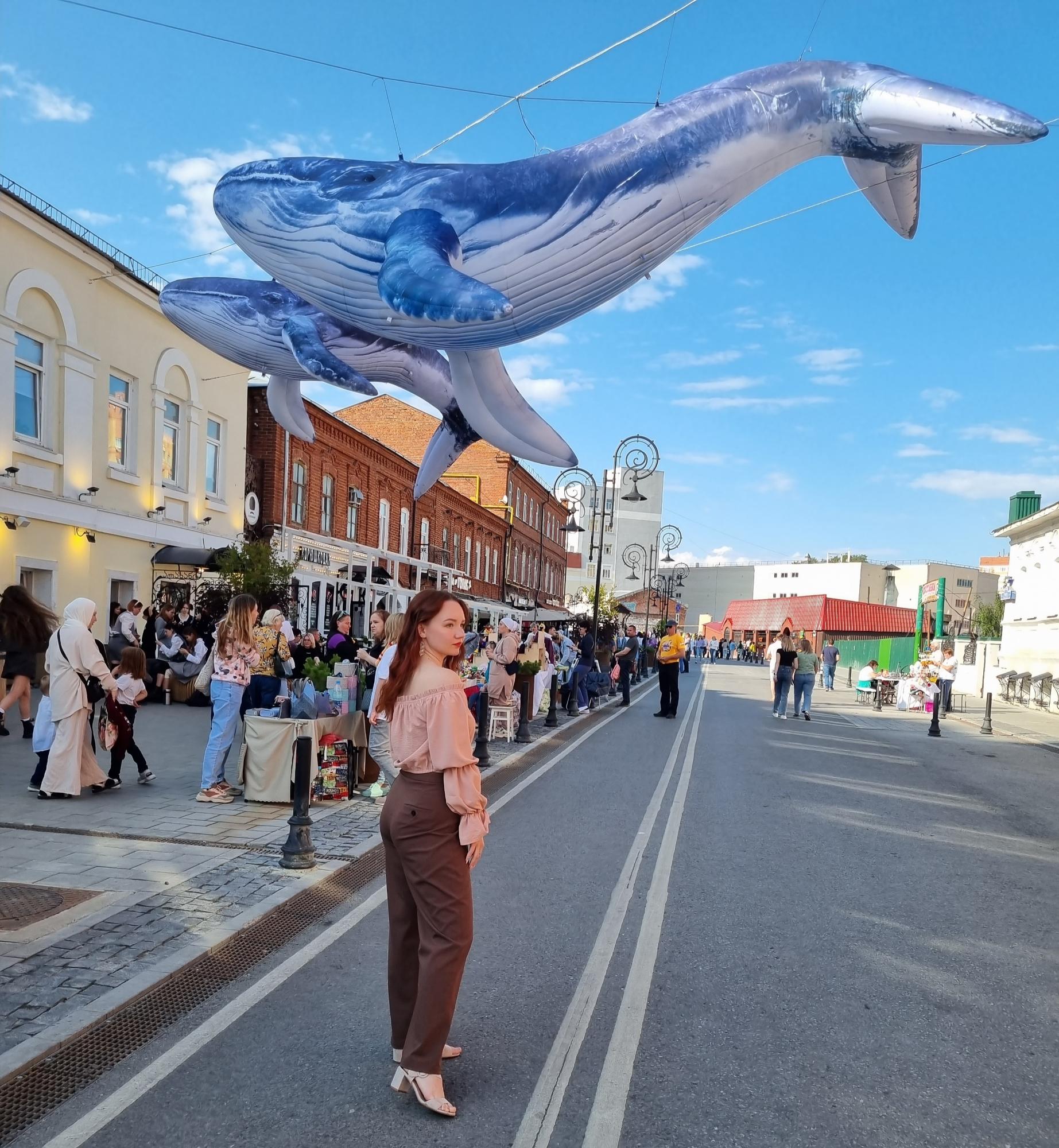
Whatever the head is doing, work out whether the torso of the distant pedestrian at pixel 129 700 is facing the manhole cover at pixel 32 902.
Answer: no

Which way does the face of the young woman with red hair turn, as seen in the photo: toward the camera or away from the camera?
toward the camera

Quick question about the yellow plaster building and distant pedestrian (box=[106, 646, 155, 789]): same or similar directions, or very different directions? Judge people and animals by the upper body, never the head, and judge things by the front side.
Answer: very different directions

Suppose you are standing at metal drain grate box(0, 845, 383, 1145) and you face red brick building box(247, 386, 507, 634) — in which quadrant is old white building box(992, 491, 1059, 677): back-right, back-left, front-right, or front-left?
front-right

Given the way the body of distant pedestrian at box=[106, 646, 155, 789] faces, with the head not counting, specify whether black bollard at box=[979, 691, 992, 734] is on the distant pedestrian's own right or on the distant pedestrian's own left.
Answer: on the distant pedestrian's own right
